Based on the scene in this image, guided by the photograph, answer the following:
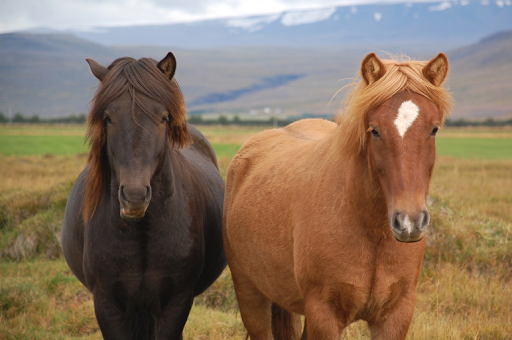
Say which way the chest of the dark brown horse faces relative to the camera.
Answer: toward the camera

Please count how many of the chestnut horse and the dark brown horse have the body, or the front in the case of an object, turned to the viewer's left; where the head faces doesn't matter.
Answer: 0

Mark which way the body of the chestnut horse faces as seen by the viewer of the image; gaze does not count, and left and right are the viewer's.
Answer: facing the viewer and to the right of the viewer

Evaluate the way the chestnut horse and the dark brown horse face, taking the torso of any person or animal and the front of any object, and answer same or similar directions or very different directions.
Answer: same or similar directions

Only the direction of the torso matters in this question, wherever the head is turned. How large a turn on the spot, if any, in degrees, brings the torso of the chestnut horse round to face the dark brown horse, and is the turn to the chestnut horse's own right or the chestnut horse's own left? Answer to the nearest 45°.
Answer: approximately 135° to the chestnut horse's own right

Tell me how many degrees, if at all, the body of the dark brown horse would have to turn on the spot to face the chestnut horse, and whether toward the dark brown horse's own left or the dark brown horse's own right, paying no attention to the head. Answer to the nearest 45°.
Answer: approximately 45° to the dark brown horse's own left
